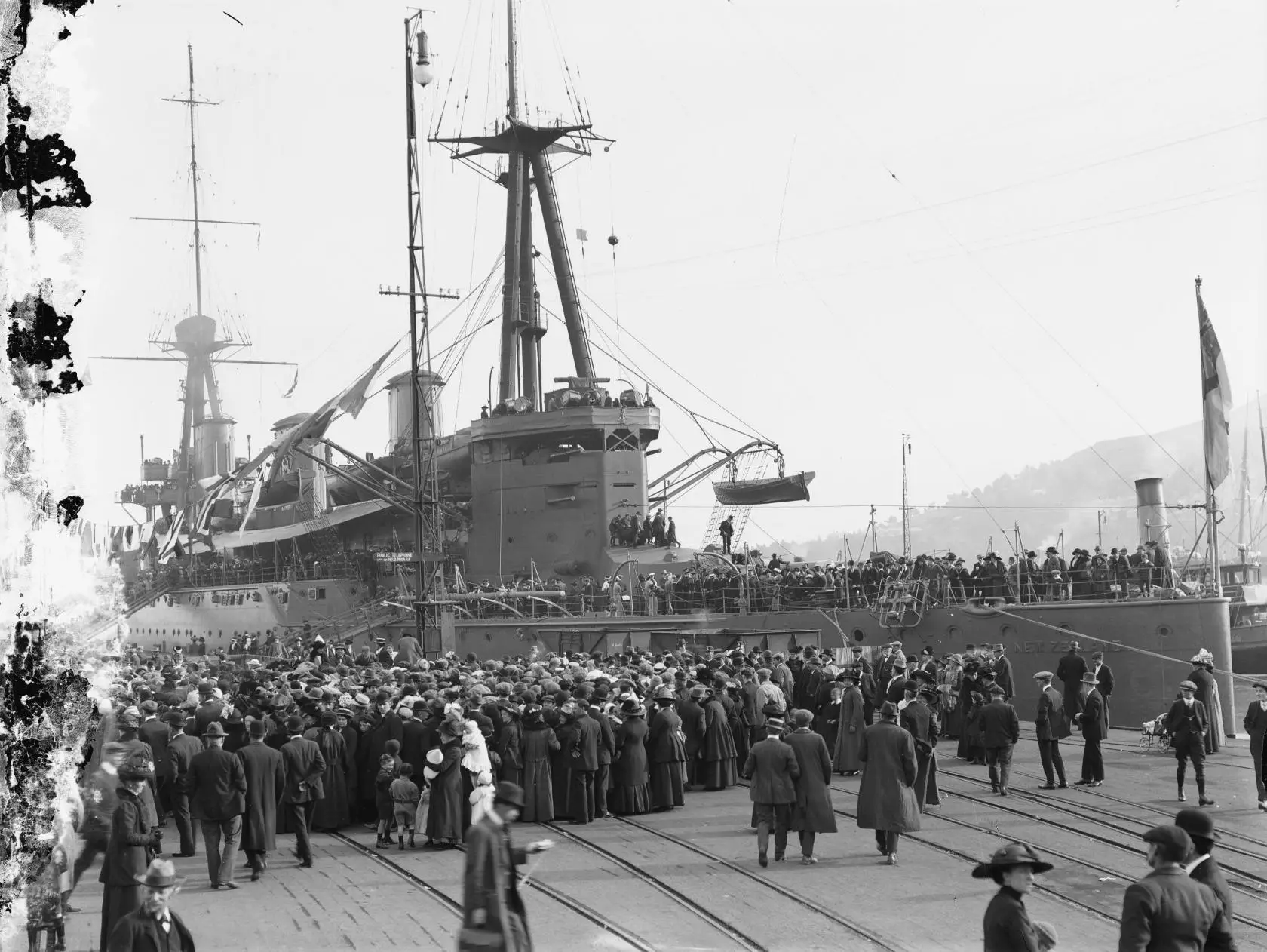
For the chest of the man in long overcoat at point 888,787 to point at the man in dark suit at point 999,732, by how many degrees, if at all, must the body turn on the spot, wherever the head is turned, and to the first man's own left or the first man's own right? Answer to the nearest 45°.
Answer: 0° — they already face them

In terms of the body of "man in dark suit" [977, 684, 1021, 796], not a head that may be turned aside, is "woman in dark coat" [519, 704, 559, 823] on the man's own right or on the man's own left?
on the man's own left

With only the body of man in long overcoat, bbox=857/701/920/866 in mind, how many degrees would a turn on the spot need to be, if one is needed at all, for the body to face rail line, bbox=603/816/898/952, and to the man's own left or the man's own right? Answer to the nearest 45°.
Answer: approximately 135° to the man's own left

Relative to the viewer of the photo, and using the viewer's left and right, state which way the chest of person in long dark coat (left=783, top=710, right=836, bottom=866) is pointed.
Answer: facing away from the viewer

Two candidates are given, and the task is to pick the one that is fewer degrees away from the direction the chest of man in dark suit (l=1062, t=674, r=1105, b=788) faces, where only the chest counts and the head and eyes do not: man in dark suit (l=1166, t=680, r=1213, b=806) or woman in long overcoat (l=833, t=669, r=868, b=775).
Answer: the woman in long overcoat

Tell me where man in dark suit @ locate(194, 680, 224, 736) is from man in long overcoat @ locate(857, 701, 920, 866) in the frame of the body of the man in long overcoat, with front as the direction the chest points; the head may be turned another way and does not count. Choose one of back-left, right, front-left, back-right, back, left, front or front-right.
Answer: left
